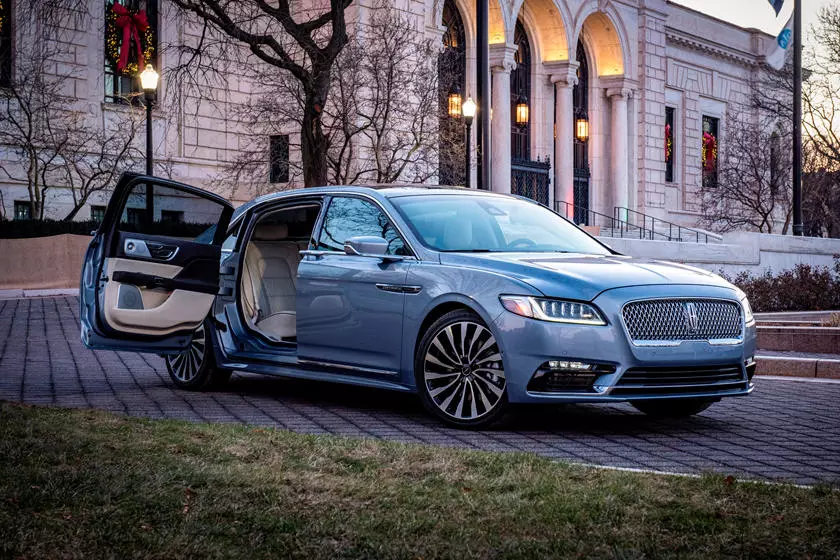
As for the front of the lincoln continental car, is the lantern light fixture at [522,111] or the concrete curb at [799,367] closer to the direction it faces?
the concrete curb

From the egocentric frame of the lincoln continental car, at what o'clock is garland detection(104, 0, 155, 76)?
The garland is roughly at 7 o'clock from the lincoln continental car.

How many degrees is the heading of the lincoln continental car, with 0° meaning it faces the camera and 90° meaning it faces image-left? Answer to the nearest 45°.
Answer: approximately 315°

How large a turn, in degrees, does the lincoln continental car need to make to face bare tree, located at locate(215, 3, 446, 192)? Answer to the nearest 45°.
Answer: approximately 135° to its left

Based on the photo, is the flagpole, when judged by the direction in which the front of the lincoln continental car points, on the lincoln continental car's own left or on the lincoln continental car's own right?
on the lincoln continental car's own left

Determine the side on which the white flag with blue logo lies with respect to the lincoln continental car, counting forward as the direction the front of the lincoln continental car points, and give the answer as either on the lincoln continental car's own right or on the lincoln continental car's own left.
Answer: on the lincoln continental car's own left

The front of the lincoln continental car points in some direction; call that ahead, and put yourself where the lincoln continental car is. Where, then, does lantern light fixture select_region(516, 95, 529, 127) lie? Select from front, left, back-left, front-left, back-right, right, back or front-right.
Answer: back-left

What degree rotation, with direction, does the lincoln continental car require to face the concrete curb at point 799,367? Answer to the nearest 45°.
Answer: approximately 90° to its left

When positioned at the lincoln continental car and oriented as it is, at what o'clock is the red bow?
The red bow is roughly at 7 o'clock from the lincoln continental car.

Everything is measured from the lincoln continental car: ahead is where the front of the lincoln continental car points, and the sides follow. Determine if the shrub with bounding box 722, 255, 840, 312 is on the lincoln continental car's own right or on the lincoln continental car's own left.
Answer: on the lincoln continental car's own left

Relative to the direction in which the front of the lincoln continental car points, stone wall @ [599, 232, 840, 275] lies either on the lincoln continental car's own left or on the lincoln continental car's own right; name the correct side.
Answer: on the lincoln continental car's own left

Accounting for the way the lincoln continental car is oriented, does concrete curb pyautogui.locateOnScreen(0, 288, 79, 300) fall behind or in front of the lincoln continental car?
behind
